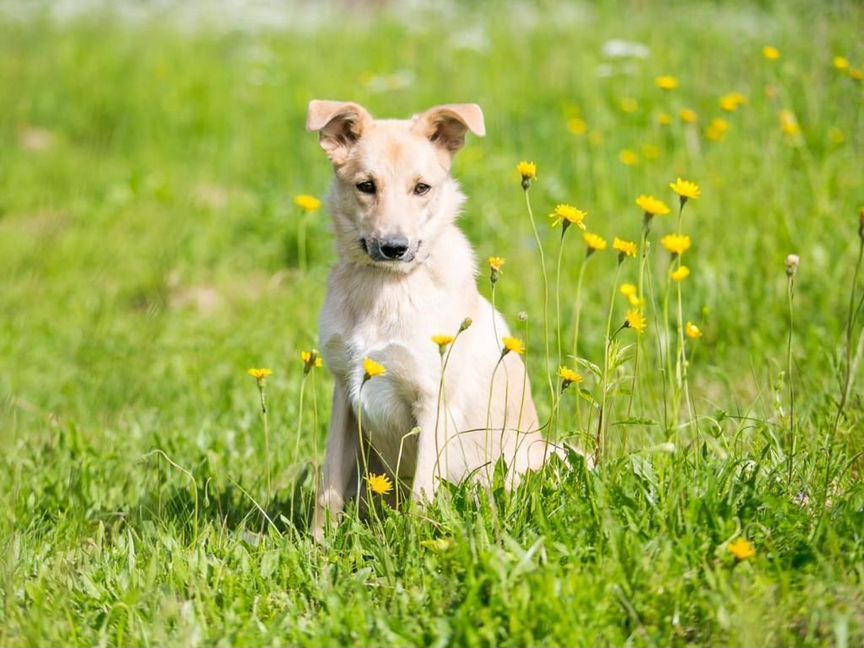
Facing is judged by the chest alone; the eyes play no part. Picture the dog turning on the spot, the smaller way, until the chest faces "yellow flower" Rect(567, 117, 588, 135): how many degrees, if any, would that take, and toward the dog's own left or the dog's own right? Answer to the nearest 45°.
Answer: approximately 135° to the dog's own right

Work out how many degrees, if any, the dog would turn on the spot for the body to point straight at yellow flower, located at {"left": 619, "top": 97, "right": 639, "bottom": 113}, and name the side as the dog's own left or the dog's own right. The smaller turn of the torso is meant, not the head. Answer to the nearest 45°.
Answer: approximately 135° to the dog's own right

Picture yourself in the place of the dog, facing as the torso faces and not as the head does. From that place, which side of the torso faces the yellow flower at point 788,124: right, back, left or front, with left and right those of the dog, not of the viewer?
back

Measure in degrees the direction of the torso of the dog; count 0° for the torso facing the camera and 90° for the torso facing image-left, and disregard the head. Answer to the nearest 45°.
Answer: approximately 45°

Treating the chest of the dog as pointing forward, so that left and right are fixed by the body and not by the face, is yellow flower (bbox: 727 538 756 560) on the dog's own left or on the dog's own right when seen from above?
on the dog's own left

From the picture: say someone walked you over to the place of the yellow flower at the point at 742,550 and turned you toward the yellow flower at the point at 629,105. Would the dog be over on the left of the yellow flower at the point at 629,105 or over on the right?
left
